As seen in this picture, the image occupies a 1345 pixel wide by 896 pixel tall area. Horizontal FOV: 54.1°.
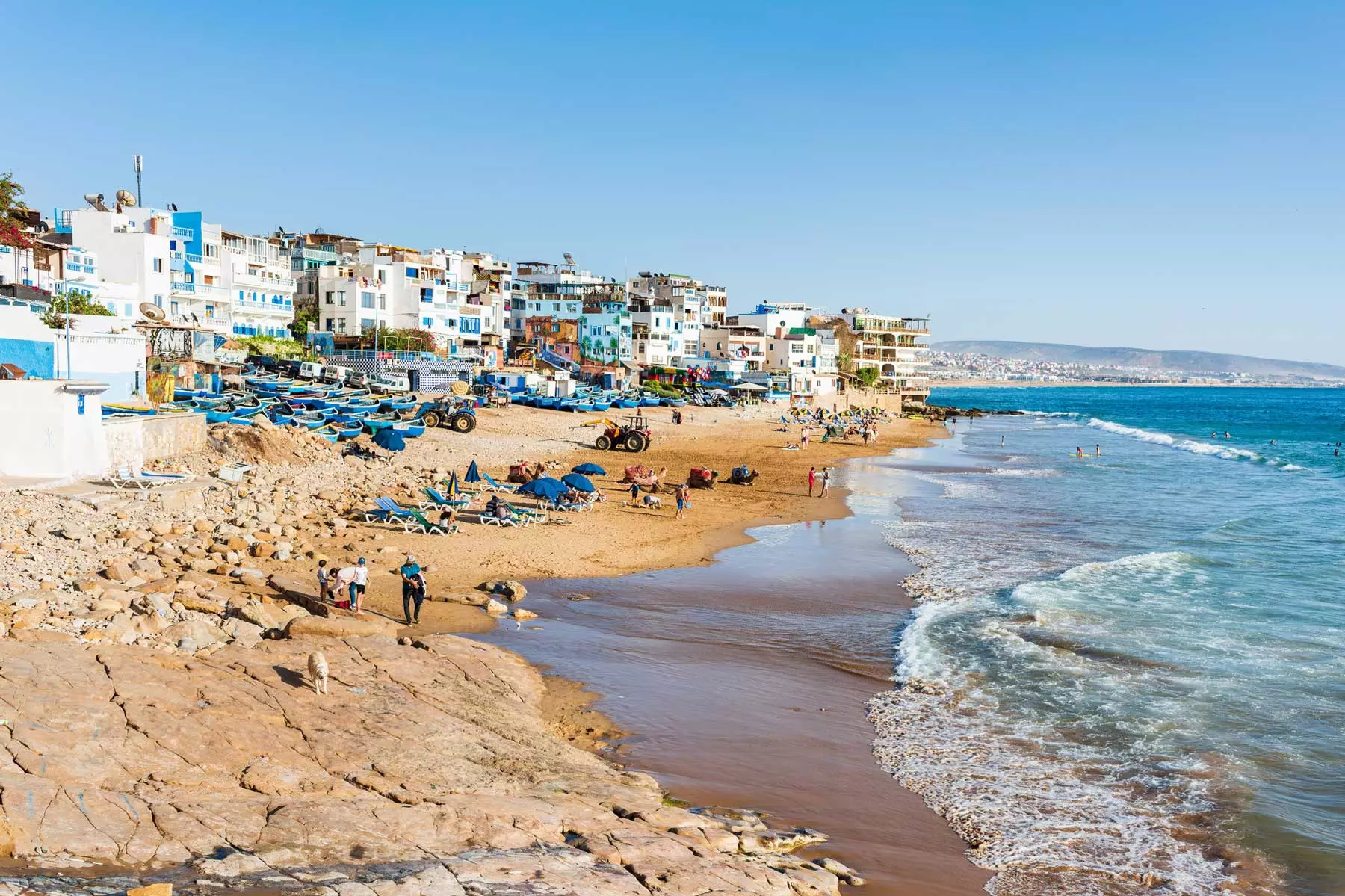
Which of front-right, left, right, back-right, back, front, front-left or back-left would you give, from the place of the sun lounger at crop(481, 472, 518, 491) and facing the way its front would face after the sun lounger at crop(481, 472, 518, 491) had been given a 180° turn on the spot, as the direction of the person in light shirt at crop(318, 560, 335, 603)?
left

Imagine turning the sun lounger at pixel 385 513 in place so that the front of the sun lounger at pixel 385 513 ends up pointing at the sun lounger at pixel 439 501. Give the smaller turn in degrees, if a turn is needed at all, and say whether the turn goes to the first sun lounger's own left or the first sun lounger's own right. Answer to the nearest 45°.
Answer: approximately 45° to the first sun lounger's own left

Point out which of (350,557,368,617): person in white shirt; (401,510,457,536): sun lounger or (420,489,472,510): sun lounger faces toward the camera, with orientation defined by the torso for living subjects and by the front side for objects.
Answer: the person in white shirt

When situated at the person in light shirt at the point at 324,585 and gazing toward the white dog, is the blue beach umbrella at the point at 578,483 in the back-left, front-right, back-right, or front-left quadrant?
back-left

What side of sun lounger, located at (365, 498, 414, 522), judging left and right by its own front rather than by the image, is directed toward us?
right

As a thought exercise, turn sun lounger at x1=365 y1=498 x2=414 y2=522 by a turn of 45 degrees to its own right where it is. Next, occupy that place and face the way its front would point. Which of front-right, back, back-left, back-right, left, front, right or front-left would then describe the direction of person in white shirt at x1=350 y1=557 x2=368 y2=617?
front-right

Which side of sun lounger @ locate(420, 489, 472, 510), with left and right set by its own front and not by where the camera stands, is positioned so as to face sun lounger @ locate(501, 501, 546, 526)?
front

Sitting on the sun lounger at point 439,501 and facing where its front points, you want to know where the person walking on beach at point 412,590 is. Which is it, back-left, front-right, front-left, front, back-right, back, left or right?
right

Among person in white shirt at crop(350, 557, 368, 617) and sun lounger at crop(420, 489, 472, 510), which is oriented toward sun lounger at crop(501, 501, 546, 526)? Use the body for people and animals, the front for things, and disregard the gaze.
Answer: sun lounger at crop(420, 489, 472, 510)

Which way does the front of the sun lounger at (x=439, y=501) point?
to the viewer's right

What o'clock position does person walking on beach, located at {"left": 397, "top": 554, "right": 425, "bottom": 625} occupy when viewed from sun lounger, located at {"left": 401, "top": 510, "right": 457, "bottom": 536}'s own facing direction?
The person walking on beach is roughly at 3 o'clock from the sun lounger.

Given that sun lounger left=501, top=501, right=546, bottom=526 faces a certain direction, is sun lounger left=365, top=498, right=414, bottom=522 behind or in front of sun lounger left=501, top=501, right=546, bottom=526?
behind

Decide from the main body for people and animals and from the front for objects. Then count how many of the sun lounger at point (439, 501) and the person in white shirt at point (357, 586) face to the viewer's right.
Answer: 1

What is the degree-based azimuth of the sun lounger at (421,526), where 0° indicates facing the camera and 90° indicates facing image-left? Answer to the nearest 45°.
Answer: approximately 270°
